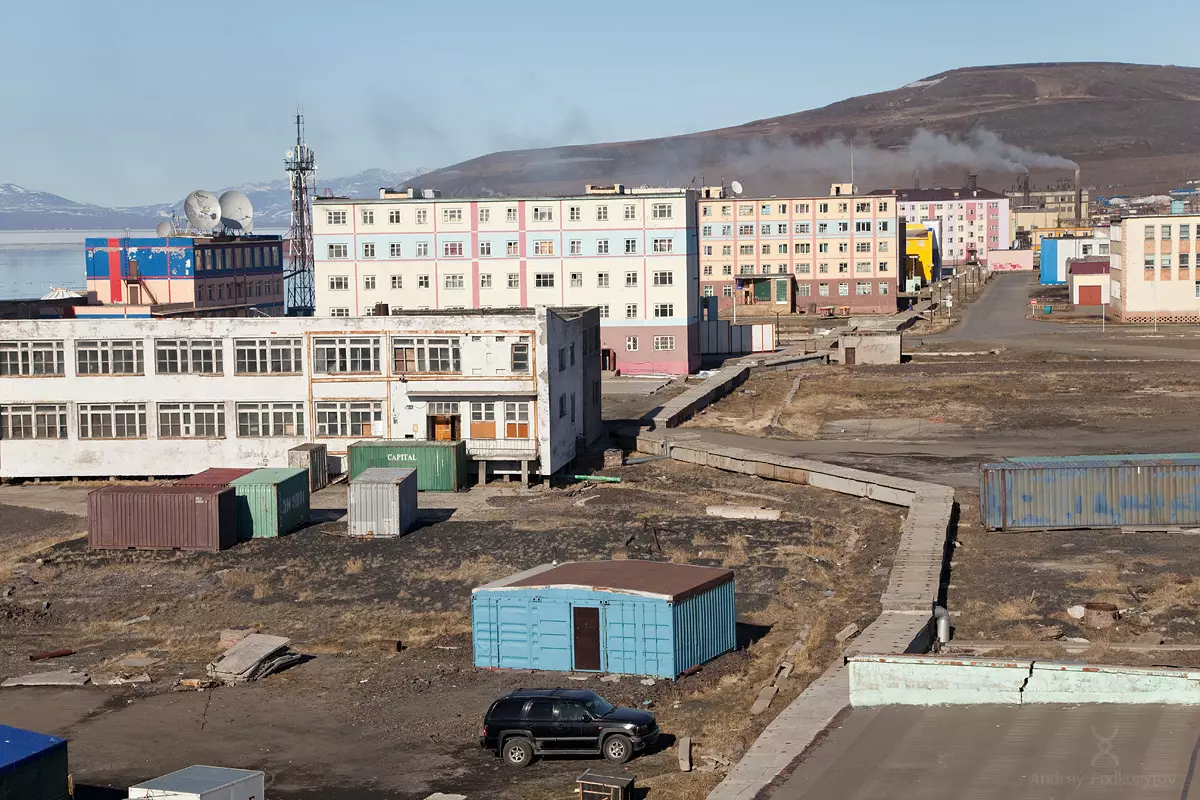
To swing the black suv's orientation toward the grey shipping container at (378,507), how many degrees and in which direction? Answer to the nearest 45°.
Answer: approximately 90° to its left

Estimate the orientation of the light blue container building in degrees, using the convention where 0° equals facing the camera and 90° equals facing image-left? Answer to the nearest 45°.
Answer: approximately 0°

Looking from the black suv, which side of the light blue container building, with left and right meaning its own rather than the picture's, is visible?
front

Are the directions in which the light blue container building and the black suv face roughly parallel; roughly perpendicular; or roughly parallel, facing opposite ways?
roughly perpendicular

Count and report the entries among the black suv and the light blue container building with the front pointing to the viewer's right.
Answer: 1

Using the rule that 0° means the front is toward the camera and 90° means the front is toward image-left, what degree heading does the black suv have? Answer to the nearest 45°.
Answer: approximately 270°

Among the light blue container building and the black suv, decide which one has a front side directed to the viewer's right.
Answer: the black suv

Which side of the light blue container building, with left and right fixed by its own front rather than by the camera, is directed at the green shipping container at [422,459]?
back

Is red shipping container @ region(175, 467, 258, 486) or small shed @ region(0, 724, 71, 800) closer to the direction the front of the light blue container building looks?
the small shed

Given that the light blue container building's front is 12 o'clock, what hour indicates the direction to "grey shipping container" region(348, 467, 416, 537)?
The grey shipping container is roughly at 5 o'clock from the light blue container building.

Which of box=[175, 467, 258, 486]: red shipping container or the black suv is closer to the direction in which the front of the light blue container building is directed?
the black suv

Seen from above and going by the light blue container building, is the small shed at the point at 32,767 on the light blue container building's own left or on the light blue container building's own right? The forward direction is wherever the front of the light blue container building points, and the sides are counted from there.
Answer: on the light blue container building's own right

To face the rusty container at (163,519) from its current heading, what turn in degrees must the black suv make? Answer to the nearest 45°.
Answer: approximately 135° to its left

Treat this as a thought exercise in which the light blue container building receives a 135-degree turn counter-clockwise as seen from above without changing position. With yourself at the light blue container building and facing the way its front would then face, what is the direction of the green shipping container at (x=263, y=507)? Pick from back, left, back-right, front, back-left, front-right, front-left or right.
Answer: left

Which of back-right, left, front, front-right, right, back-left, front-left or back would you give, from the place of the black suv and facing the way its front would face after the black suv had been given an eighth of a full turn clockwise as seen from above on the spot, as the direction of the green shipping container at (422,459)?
back-left
